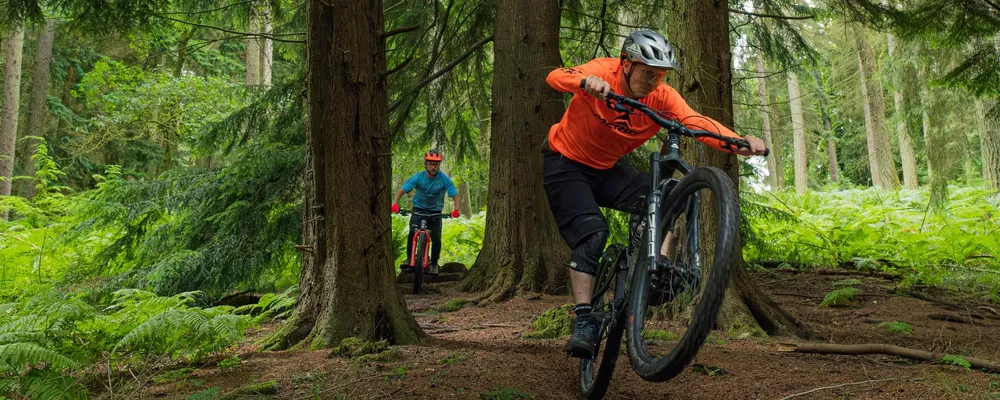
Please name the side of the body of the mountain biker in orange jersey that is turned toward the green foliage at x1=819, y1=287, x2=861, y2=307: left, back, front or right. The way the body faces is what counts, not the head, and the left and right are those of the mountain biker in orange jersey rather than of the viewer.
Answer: left

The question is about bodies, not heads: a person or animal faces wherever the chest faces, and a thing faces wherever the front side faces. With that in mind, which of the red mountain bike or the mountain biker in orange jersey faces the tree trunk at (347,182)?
the red mountain bike

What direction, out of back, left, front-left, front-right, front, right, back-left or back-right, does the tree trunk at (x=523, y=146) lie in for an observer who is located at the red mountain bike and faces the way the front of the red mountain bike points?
front-left

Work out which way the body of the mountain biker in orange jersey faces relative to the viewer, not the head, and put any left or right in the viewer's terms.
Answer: facing the viewer and to the right of the viewer

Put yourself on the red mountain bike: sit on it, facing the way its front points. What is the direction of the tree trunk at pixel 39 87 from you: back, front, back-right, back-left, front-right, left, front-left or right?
back-right

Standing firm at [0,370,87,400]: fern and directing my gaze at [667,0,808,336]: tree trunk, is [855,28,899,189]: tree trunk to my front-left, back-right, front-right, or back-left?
front-left

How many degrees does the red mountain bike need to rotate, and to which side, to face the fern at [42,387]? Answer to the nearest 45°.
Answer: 0° — it already faces it

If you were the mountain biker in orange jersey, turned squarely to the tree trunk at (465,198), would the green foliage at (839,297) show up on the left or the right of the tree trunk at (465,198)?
right

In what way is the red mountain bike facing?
toward the camera

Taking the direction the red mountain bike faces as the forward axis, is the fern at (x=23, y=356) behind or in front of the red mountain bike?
in front

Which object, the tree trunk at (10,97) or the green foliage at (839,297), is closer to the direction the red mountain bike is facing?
the green foliage

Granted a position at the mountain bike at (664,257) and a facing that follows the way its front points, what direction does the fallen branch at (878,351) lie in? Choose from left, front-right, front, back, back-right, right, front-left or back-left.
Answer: left

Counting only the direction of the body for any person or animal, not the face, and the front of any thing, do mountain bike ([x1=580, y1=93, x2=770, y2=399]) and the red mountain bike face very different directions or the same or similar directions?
same or similar directions

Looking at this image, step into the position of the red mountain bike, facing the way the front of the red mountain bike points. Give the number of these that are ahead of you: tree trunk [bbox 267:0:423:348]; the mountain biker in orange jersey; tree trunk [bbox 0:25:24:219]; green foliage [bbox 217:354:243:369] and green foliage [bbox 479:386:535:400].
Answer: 4

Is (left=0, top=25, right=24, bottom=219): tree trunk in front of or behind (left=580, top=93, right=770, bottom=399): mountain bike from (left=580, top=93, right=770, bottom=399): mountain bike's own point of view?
behind
